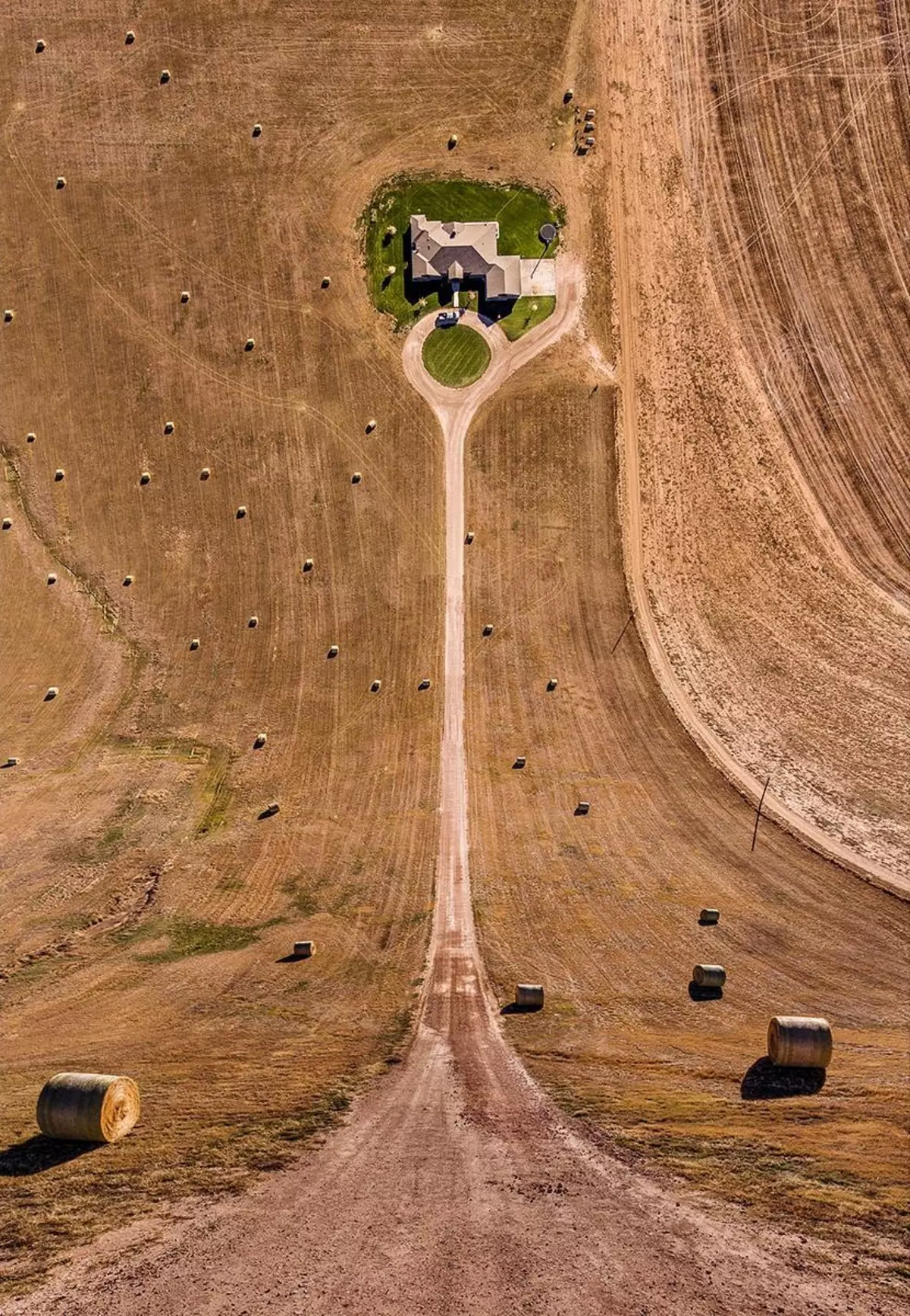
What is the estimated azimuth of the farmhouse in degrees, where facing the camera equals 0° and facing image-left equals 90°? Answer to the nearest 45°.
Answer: approximately 0°
